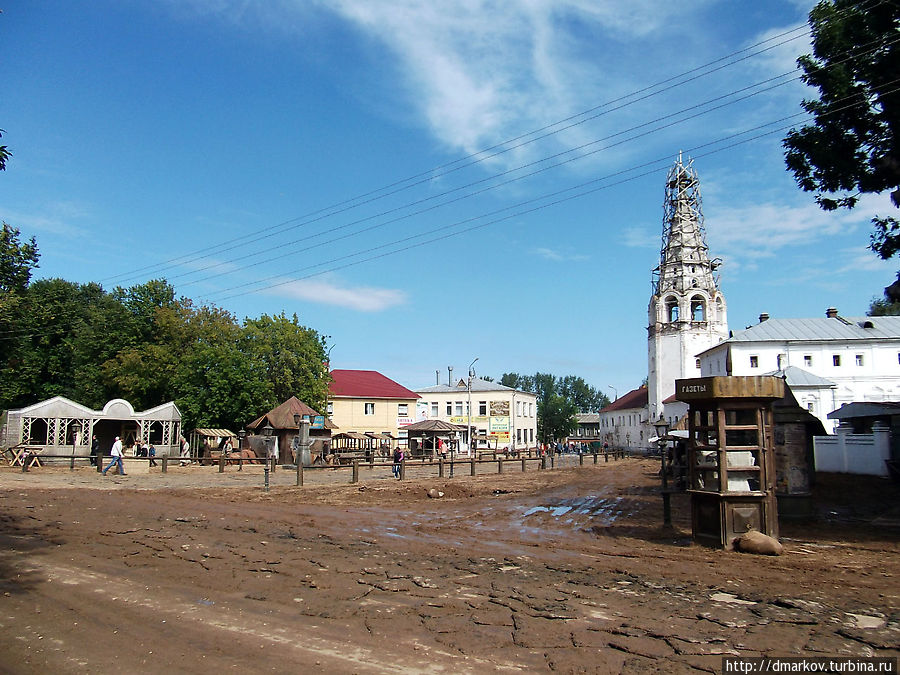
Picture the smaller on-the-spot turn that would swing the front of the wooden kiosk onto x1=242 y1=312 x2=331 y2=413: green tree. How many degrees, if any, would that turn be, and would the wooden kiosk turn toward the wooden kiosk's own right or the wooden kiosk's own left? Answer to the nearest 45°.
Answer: approximately 90° to the wooden kiosk's own right

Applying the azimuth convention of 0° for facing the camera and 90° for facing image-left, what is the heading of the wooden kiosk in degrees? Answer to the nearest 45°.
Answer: approximately 45°
